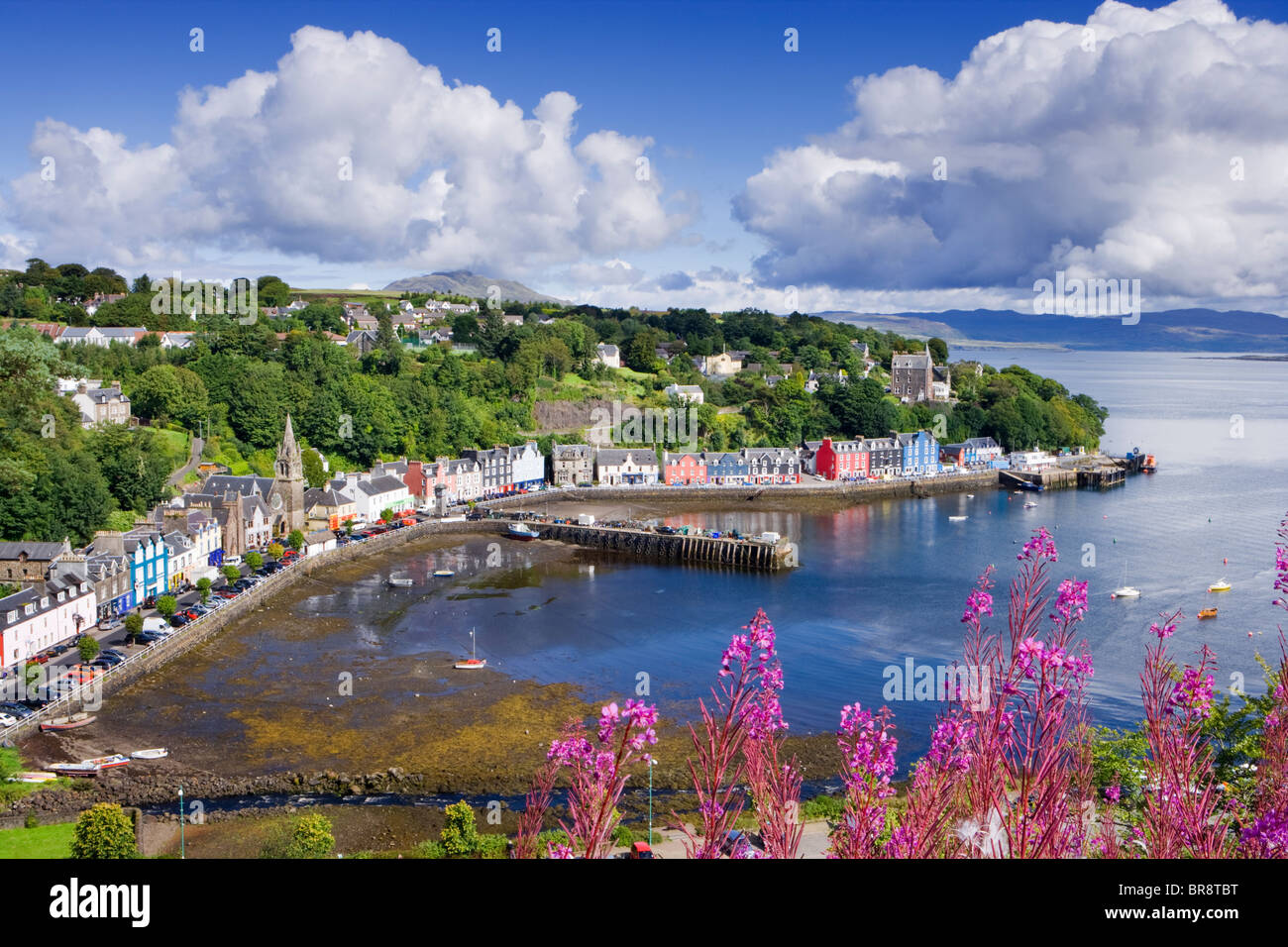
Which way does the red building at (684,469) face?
toward the camera

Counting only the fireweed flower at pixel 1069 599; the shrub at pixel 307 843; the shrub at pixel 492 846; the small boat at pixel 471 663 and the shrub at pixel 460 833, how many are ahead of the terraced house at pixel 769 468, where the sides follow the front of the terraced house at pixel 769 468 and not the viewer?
5

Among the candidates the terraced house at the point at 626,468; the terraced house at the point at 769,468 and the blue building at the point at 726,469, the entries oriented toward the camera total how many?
3

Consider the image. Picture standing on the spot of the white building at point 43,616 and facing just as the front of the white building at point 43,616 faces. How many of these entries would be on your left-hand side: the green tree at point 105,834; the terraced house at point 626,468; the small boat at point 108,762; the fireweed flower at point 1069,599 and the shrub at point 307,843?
1

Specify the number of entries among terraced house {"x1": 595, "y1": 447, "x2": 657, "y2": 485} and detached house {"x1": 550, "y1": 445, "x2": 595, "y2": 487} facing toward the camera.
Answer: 2

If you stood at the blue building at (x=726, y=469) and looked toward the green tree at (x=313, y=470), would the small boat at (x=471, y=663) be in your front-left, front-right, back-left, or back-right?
front-left

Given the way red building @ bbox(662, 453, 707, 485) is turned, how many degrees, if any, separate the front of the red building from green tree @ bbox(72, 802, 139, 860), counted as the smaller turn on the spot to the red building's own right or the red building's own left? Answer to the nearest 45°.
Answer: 0° — it already faces it

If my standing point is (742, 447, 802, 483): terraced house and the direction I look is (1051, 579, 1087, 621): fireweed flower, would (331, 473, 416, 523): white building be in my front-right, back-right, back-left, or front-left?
front-right

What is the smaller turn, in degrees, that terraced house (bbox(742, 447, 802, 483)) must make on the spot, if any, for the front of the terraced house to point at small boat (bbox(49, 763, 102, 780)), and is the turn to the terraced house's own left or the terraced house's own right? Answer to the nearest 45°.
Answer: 0° — it already faces it

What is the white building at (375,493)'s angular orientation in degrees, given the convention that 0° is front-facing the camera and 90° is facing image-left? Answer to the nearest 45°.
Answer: approximately 315°

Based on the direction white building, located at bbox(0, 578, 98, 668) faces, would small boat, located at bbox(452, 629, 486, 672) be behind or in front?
in front

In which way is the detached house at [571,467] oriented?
toward the camera

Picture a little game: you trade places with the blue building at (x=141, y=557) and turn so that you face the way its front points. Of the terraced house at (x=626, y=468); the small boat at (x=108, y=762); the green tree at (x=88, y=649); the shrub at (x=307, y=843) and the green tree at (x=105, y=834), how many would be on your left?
1

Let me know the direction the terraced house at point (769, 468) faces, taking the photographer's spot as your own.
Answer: facing the viewer

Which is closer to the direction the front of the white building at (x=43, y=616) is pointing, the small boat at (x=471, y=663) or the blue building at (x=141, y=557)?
the small boat

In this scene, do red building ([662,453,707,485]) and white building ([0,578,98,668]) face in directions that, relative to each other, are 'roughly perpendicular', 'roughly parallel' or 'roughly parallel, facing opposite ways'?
roughly perpendicular

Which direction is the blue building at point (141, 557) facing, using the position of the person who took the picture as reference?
facing the viewer and to the right of the viewer
